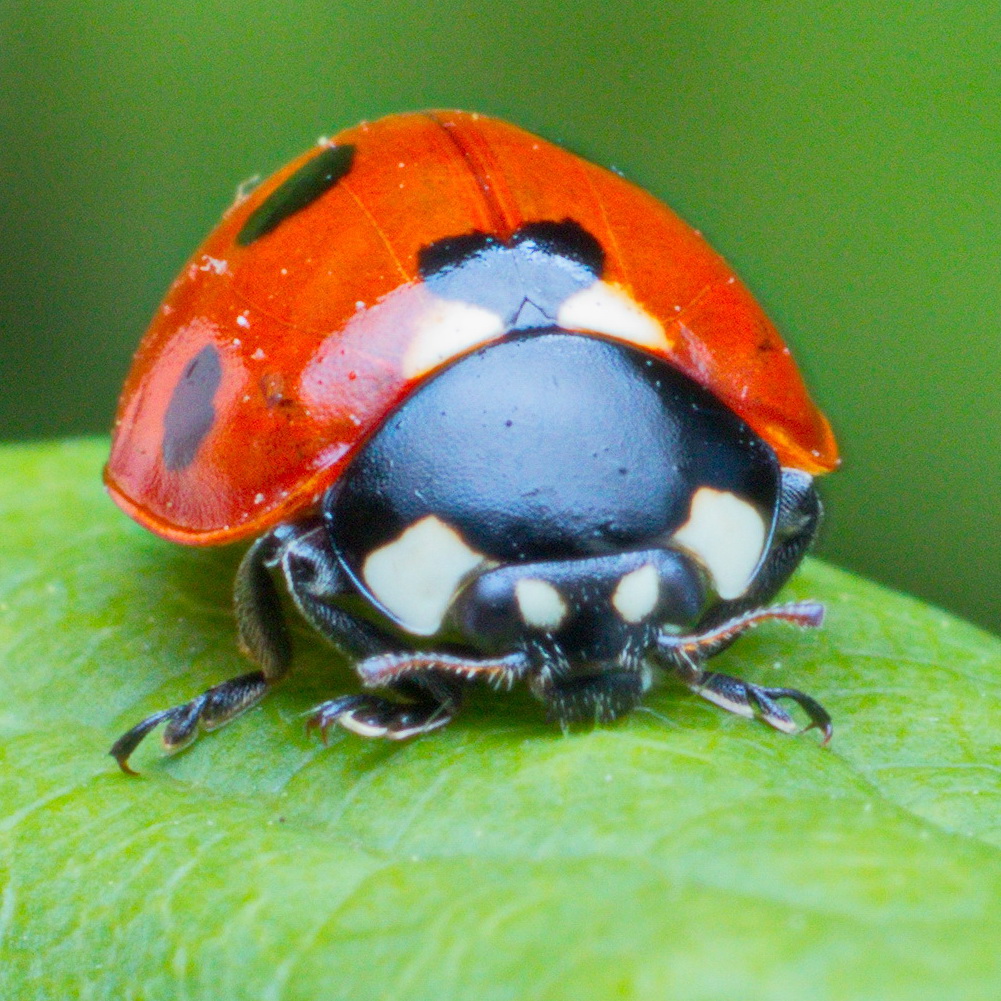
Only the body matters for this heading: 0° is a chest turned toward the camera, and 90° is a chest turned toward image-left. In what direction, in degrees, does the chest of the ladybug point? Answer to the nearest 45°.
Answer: approximately 0°
